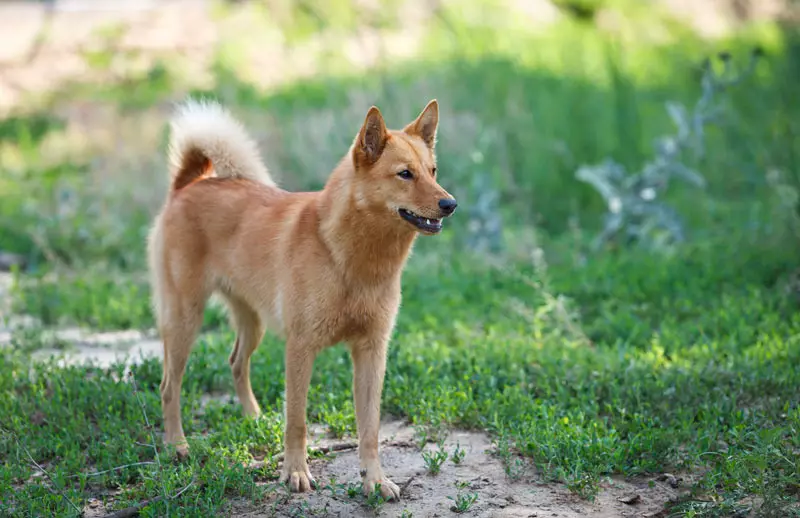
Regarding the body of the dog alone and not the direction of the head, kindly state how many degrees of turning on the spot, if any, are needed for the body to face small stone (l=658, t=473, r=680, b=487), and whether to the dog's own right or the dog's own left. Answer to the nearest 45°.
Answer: approximately 45° to the dog's own left

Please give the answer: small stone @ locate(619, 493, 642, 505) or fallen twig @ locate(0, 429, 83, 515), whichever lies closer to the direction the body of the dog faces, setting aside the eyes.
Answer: the small stone

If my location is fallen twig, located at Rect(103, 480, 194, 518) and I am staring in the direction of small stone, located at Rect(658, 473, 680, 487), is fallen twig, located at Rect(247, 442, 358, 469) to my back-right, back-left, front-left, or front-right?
front-left

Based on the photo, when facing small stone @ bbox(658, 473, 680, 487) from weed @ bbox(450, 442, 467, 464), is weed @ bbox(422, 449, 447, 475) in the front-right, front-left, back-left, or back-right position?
back-right

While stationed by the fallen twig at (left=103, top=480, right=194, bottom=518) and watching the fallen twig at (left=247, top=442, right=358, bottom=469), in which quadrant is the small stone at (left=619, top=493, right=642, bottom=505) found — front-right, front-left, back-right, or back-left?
front-right

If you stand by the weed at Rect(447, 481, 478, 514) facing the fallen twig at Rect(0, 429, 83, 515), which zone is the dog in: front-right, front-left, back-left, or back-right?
front-right

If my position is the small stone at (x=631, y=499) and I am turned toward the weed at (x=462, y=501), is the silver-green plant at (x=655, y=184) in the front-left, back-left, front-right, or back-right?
back-right

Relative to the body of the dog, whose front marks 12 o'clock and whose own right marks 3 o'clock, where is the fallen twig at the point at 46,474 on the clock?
The fallen twig is roughly at 4 o'clock from the dog.

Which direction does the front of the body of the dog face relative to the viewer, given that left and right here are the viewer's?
facing the viewer and to the right of the viewer

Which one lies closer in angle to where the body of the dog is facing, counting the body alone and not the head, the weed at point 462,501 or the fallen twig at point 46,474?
the weed

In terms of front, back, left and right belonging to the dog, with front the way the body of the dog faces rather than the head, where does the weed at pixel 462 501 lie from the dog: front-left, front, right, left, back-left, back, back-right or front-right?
front

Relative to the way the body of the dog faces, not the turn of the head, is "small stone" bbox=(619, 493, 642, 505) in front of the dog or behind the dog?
in front
